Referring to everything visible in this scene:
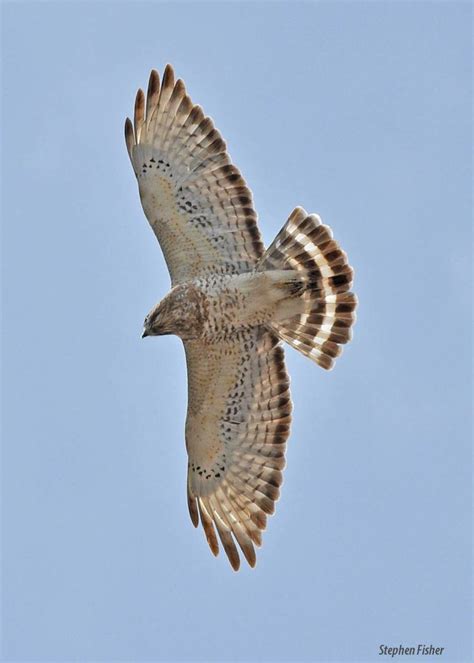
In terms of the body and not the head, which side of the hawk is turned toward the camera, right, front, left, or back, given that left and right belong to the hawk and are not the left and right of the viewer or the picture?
left
